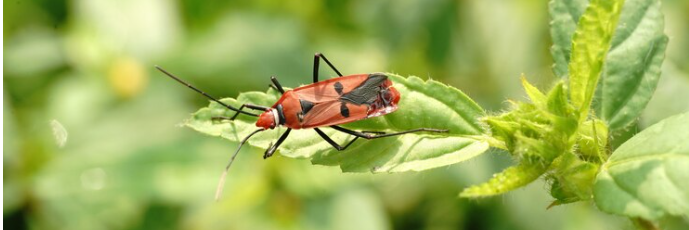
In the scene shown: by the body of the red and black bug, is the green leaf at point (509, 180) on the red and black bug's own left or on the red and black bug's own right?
on the red and black bug's own left

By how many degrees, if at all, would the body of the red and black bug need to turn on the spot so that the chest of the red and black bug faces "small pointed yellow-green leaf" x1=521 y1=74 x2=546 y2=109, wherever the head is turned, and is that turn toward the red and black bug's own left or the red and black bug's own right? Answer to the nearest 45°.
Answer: approximately 135° to the red and black bug's own left

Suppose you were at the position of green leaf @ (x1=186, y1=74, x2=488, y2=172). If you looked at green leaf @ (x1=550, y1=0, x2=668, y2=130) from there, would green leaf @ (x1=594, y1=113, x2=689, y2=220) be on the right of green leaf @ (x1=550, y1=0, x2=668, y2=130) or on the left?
right

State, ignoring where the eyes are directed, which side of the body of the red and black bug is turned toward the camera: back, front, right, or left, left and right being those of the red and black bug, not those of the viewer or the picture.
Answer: left

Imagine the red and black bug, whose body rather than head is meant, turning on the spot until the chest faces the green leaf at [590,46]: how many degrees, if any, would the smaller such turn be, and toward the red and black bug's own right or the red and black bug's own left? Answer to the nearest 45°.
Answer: approximately 135° to the red and black bug's own left

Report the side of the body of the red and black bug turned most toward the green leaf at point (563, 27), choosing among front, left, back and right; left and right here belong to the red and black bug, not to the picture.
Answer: back

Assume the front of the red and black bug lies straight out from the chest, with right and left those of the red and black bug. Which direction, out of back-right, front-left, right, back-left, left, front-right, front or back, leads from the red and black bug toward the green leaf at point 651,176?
back-left
